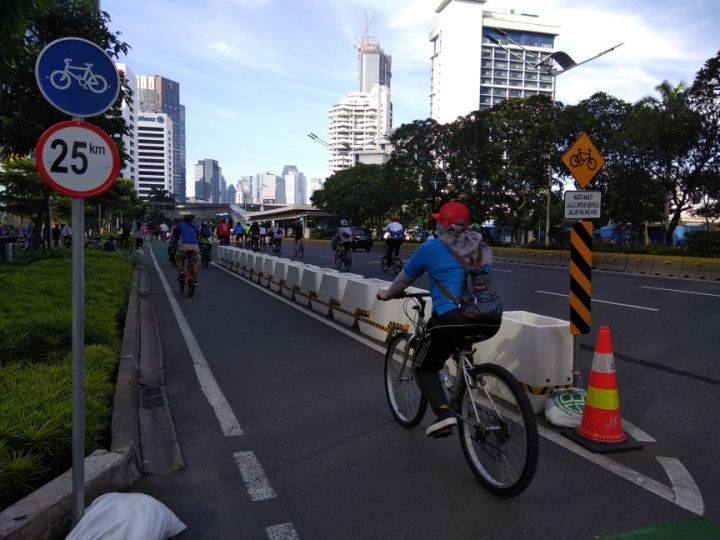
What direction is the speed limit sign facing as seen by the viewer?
toward the camera

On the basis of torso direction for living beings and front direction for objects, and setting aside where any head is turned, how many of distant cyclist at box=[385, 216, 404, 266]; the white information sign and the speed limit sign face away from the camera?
1

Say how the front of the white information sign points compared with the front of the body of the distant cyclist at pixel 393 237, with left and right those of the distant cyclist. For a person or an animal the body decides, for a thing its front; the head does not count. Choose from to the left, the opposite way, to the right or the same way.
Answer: the opposite way

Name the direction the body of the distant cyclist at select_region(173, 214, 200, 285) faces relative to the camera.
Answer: away from the camera

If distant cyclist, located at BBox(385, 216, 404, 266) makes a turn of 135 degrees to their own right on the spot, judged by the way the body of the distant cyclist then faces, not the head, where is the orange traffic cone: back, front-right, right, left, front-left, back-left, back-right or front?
front-right

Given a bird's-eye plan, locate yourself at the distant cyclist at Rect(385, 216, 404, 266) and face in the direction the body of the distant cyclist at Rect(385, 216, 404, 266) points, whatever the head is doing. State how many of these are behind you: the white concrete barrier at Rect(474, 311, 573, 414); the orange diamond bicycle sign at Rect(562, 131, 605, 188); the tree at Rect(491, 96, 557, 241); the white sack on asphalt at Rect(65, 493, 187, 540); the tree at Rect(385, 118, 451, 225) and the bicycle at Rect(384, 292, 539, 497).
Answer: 4

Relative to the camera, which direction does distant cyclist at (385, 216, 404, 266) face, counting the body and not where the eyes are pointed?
away from the camera

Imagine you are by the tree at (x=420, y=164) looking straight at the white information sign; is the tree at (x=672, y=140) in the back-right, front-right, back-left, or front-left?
front-left

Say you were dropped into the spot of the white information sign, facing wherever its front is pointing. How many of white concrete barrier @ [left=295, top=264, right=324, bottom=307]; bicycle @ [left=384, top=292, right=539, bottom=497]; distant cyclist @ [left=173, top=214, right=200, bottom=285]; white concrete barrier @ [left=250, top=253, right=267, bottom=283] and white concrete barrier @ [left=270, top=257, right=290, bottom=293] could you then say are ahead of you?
1

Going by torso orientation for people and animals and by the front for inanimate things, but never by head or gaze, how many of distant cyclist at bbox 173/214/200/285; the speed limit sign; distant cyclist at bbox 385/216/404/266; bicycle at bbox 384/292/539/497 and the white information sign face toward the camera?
2

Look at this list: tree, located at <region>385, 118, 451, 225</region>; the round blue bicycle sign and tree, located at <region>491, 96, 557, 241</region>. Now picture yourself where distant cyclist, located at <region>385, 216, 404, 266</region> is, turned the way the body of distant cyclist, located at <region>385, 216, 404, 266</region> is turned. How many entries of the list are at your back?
1

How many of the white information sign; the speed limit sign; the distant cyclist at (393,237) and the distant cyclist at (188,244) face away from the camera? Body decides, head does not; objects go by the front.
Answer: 2

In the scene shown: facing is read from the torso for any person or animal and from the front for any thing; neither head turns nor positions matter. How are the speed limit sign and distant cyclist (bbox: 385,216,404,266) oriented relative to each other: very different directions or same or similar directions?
very different directions

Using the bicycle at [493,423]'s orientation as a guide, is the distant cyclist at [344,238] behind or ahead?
ahead

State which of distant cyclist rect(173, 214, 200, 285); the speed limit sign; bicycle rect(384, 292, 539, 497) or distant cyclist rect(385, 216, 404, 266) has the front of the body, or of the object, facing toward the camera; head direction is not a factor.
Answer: the speed limit sign

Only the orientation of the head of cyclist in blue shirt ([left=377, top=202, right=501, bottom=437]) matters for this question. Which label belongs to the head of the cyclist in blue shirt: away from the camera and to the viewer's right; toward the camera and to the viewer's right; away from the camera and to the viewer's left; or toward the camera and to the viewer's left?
away from the camera and to the viewer's left

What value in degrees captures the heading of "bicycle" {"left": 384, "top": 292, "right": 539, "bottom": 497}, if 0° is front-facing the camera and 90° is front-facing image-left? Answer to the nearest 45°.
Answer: approximately 135°

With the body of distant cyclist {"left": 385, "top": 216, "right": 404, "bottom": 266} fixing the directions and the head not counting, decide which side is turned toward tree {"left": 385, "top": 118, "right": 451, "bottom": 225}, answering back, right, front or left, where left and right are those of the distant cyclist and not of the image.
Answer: front
